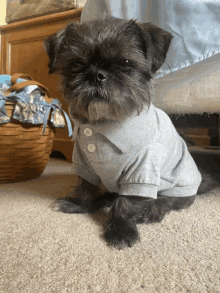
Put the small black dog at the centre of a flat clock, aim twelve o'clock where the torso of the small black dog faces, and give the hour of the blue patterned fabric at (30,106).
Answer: The blue patterned fabric is roughly at 3 o'clock from the small black dog.

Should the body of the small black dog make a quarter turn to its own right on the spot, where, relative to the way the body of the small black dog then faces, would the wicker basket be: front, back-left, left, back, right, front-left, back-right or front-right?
front

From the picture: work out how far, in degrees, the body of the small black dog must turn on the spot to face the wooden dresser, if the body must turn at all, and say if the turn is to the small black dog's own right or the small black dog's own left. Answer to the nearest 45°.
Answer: approximately 90° to the small black dog's own right

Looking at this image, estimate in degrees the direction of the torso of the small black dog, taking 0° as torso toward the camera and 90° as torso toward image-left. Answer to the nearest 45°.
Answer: approximately 45°
